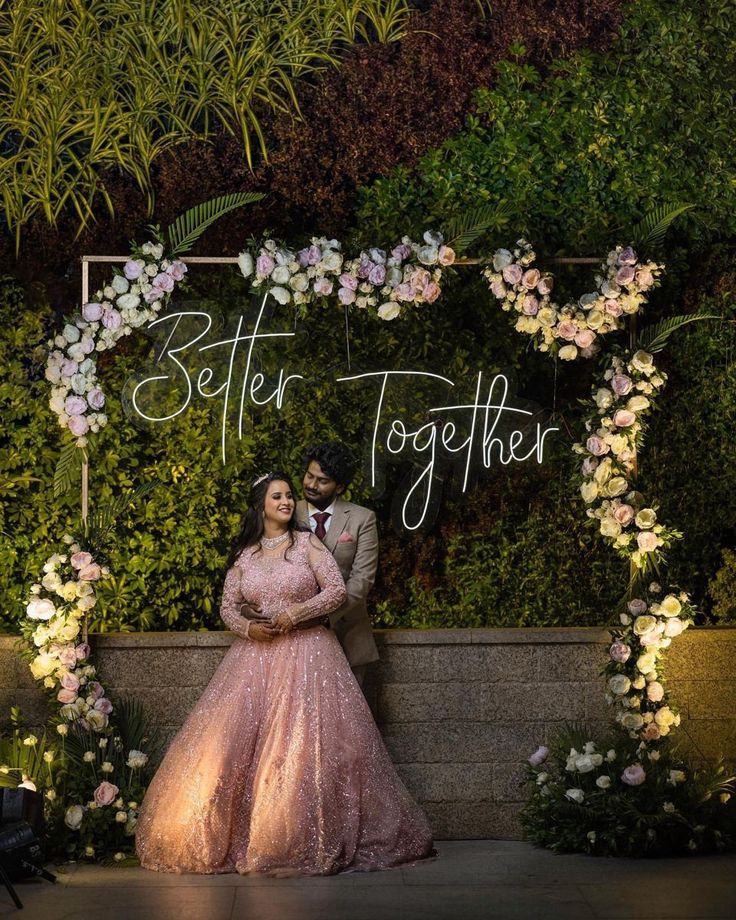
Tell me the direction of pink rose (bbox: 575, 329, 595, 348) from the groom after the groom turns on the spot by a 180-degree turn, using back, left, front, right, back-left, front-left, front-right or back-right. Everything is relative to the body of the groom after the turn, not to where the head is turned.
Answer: front-right

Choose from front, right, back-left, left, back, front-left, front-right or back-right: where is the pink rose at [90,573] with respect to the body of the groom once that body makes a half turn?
back-left

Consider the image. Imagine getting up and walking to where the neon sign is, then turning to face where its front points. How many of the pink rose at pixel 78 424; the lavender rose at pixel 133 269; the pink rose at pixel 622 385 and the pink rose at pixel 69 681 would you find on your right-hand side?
3

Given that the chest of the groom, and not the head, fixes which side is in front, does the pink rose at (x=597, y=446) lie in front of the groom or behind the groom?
behind

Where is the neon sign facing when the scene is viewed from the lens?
facing the viewer

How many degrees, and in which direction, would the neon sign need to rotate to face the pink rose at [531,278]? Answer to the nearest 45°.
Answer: approximately 45° to its left

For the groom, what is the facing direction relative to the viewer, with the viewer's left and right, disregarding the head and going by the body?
facing the viewer and to the left of the viewer

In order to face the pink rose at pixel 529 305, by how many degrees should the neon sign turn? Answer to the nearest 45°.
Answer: approximately 45° to its left

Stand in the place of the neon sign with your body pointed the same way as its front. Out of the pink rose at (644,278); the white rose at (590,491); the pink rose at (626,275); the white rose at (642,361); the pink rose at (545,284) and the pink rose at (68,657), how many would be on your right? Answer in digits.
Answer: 1

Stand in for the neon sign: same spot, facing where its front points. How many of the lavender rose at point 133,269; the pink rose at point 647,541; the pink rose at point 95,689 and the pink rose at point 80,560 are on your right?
3
